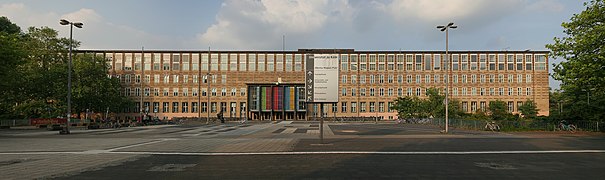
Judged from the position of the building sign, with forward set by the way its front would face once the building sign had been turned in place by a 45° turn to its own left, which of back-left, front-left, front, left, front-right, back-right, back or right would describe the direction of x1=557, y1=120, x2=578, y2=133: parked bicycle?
left

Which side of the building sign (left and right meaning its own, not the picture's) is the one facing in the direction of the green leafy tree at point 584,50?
left

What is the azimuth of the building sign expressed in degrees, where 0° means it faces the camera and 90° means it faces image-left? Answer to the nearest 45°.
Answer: approximately 0°

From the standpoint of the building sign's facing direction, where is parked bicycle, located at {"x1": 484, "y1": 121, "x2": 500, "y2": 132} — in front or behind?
behind
